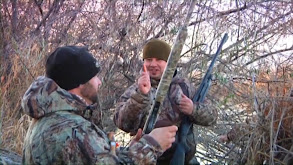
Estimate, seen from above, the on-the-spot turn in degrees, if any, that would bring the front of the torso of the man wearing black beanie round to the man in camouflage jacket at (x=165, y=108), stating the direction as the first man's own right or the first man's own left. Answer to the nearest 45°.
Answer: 0° — they already face them

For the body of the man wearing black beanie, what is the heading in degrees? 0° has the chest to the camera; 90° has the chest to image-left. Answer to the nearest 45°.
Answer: approximately 225°

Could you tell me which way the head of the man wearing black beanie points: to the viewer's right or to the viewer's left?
to the viewer's right

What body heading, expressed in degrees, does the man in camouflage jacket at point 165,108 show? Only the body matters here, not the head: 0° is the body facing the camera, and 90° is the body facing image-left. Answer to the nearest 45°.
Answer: approximately 0°

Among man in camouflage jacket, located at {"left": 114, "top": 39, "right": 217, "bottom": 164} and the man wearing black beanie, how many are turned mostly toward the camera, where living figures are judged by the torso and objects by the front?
1
